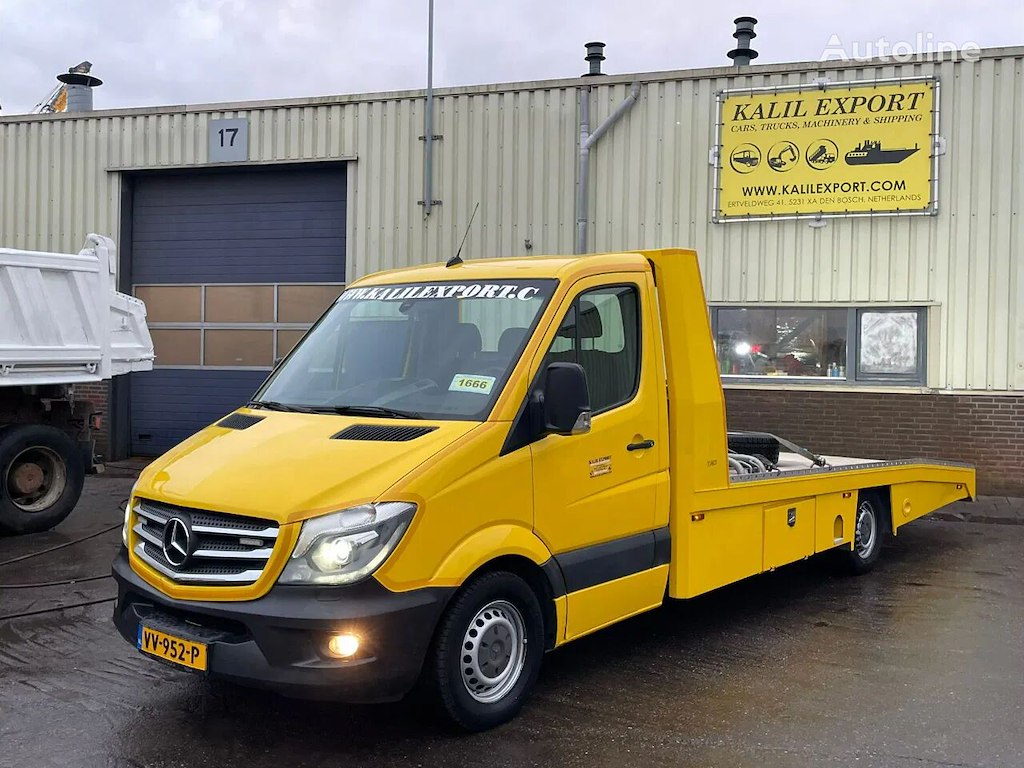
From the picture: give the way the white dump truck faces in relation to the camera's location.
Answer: facing to the left of the viewer

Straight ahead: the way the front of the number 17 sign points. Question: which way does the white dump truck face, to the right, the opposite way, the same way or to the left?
to the right

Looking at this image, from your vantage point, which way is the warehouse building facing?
toward the camera

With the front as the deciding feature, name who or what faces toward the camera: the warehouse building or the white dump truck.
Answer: the warehouse building

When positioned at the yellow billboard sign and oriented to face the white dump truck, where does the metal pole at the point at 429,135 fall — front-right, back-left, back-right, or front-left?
front-right

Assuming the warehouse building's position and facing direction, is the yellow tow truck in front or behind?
in front

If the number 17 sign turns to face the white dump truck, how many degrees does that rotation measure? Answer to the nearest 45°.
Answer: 0° — it already faces it

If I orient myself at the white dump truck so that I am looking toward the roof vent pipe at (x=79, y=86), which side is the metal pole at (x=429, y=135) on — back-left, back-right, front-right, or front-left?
front-right

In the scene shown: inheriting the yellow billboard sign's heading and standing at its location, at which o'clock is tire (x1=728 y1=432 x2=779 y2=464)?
The tire is roughly at 12 o'clock from the yellow billboard sign.

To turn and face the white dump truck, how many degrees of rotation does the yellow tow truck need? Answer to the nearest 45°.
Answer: approximately 90° to its right

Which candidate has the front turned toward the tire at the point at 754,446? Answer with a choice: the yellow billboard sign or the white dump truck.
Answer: the yellow billboard sign

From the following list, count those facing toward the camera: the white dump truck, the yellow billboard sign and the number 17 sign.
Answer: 2

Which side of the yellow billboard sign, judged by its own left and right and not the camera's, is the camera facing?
front

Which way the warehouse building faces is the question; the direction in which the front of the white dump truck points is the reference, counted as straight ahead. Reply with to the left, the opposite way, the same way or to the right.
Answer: to the left

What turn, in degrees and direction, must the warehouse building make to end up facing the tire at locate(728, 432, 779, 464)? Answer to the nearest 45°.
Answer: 0° — it already faces it

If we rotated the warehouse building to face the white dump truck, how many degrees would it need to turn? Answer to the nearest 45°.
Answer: approximately 45° to its right

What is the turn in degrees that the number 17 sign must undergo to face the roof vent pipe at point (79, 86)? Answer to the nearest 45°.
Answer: approximately 135° to its right

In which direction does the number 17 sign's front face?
toward the camera

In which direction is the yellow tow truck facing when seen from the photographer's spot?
facing the viewer and to the left of the viewer
